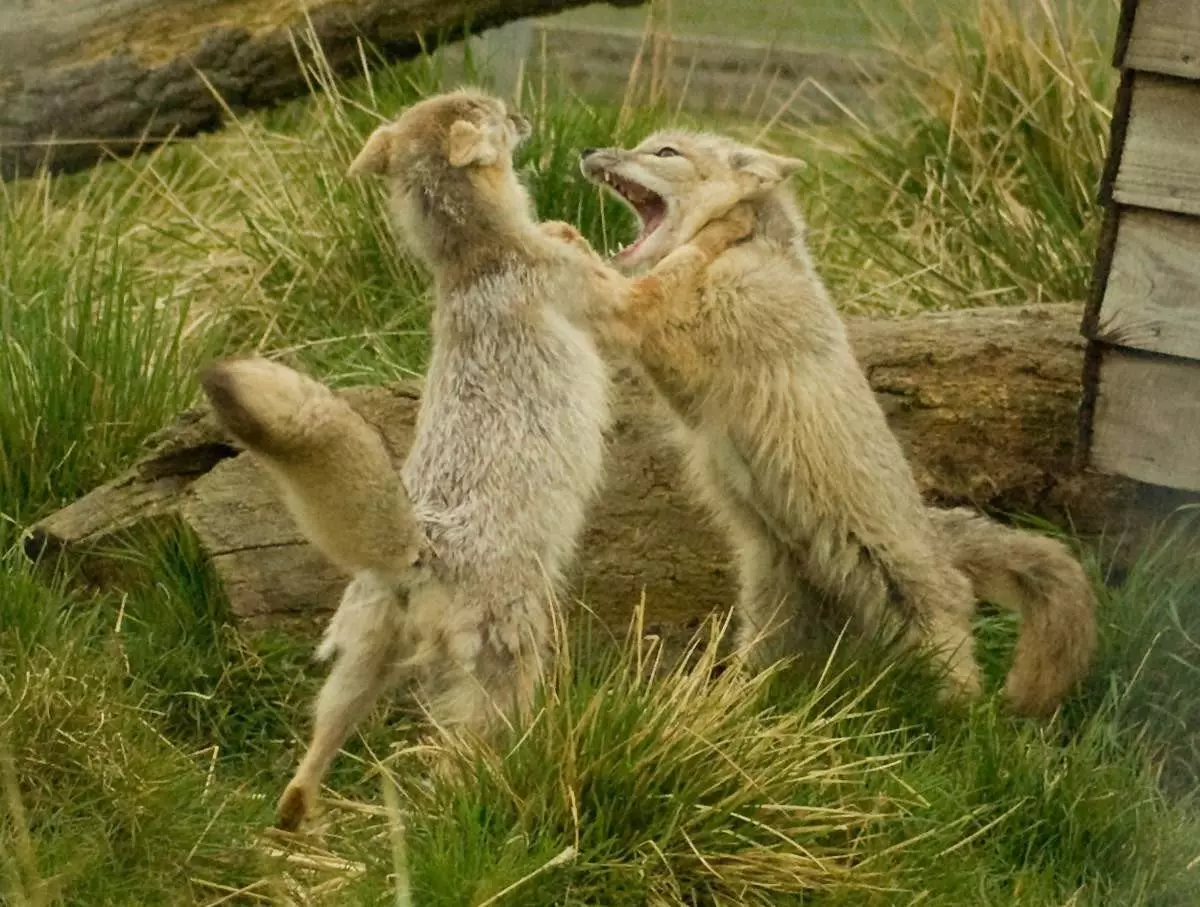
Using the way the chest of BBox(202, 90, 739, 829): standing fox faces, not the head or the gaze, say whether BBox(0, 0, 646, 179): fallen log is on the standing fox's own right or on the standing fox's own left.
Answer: on the standing fox's own left

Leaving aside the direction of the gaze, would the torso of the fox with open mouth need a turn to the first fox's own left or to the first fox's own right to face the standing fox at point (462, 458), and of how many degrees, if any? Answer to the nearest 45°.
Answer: approximately 45° to the first fox's own left

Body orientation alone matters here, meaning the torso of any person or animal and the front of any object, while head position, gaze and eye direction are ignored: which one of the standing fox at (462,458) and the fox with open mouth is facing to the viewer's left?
the fox with open mouth

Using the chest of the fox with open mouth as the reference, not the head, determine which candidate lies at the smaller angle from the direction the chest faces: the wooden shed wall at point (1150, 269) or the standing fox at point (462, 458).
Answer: the standing fox

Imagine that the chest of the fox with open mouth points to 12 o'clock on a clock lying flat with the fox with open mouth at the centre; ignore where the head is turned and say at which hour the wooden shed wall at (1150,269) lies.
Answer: The wooden shed wall is roughly at 5 o'clock from the fox with open mouth.

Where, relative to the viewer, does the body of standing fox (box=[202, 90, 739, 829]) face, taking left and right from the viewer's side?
facing away from the viewer and to the right of the viewer

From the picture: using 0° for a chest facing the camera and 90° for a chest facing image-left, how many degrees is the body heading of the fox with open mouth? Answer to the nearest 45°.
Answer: approximately 90°

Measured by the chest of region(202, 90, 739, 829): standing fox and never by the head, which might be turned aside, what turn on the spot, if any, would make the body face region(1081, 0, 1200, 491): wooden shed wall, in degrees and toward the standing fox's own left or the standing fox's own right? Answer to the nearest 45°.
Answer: approximately 45° to the standing fox's own right

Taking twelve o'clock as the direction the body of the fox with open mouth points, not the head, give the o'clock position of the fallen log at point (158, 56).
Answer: The fallen log is roughly at 1 o'clock from the fox with open mouth.
